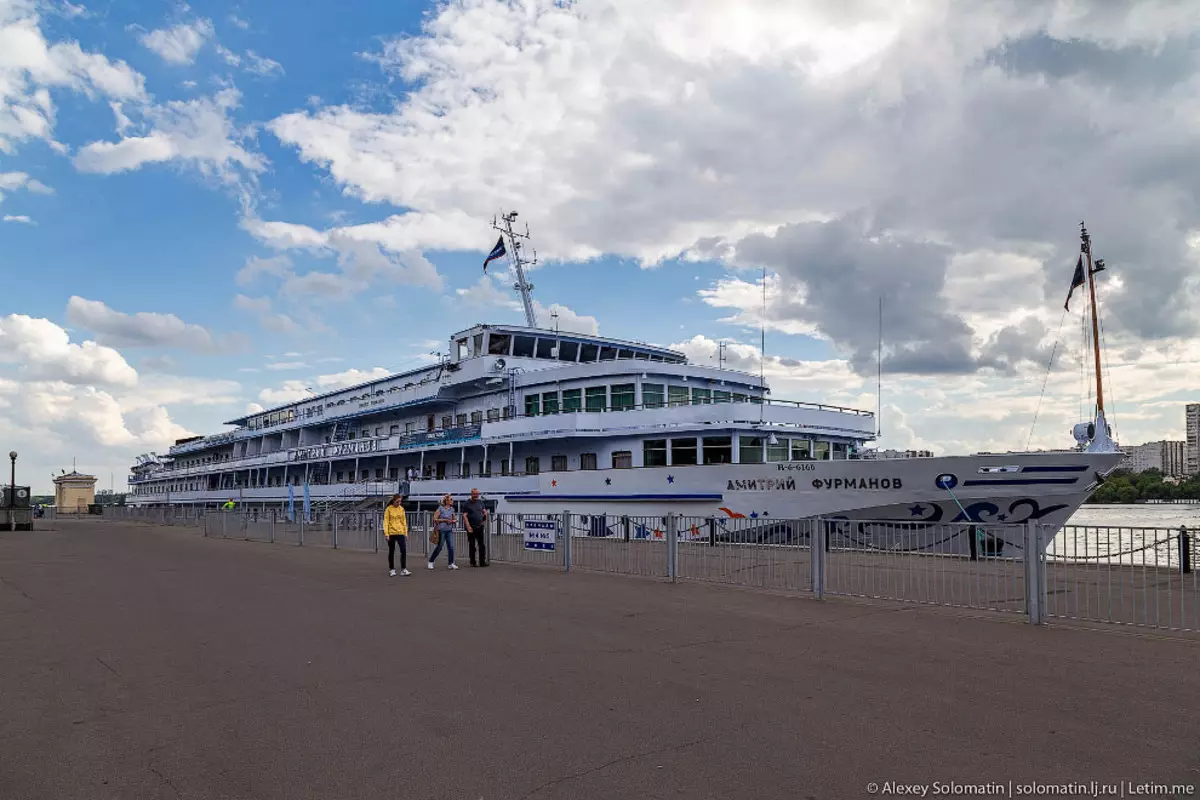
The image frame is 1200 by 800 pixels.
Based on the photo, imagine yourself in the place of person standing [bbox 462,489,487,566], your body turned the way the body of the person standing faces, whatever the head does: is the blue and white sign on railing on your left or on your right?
on your left

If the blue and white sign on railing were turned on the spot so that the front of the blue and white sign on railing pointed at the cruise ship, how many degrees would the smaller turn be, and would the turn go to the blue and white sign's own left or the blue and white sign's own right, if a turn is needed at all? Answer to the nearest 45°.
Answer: approximately 180°

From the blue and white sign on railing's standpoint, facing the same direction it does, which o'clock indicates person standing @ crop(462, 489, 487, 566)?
The person standing is roughly at 3 o'clock from the blue and white sign on railing.

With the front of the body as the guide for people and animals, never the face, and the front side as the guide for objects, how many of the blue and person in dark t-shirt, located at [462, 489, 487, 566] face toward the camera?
2

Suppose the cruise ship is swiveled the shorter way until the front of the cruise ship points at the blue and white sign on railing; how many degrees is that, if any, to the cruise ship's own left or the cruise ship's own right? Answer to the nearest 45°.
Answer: approximately 45° to the cruise ship's own right

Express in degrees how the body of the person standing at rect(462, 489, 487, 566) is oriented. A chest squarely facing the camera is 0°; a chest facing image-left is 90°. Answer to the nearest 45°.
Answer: approximately 0°
